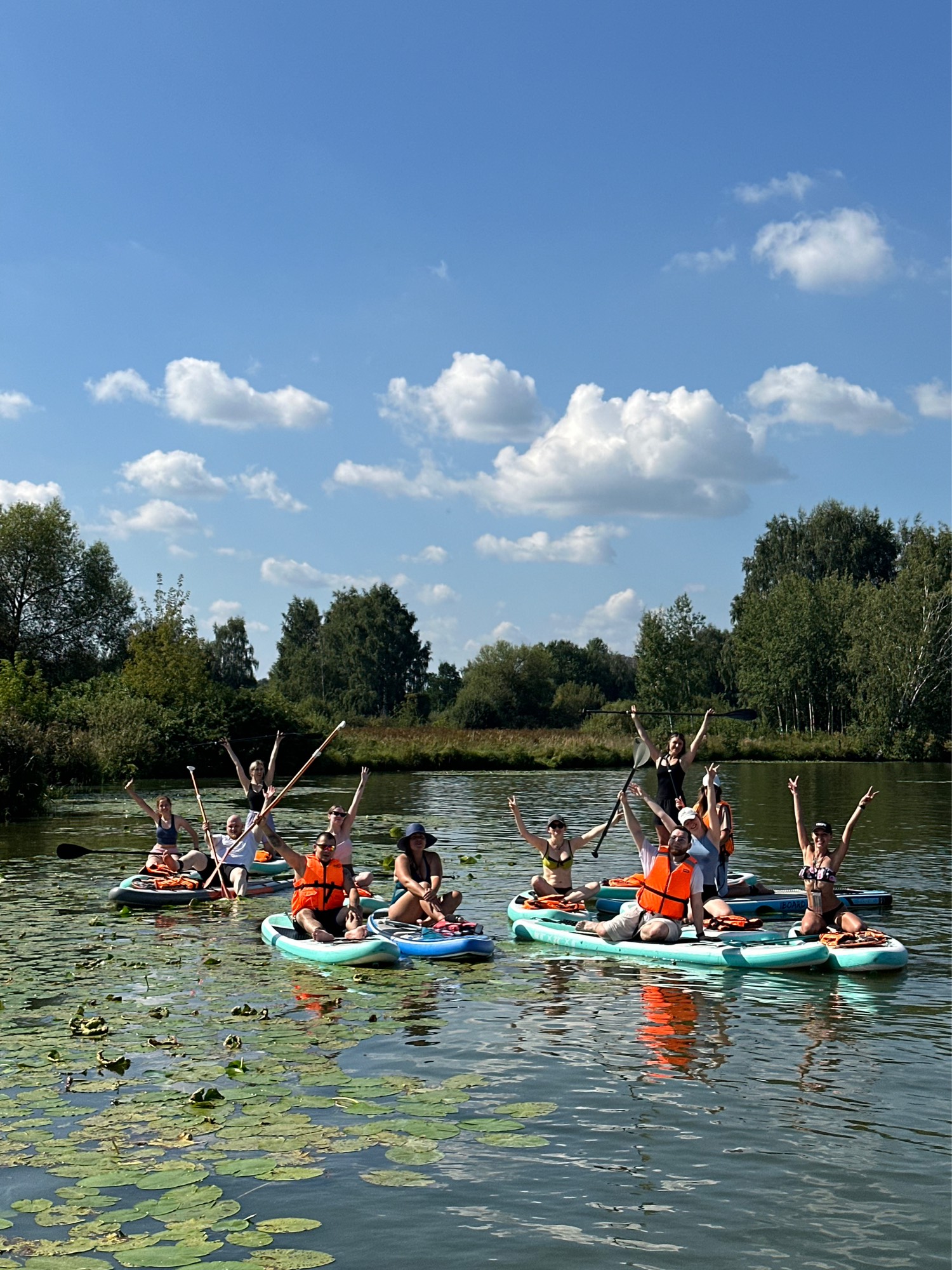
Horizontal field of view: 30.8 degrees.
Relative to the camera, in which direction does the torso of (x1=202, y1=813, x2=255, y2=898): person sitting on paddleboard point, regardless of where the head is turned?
toward the camera

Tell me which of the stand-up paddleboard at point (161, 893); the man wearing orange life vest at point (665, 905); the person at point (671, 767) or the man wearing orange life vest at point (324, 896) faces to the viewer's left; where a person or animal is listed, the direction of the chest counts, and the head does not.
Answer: the stand-up paddleboard

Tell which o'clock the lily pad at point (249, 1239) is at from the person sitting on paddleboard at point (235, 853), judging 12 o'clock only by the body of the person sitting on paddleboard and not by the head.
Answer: The lily pad is roughly at 12 o'clock from the person sitting on paddleboard.

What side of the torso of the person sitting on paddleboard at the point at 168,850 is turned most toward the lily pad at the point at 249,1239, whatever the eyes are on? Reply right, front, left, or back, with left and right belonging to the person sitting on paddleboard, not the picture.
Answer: front

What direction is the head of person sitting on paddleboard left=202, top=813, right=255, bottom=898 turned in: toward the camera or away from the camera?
toward the camera

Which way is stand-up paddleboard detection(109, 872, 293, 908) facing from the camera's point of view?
to the viewer's left

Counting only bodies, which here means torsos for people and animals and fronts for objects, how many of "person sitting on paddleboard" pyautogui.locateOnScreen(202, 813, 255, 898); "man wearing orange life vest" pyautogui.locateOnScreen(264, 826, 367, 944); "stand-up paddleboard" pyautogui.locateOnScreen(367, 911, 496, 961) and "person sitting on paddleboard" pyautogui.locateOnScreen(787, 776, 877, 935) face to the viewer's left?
0

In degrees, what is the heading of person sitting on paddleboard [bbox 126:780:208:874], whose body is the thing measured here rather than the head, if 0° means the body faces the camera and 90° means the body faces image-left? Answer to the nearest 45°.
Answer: approximately 0°

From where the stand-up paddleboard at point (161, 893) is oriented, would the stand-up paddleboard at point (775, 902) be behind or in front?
behind

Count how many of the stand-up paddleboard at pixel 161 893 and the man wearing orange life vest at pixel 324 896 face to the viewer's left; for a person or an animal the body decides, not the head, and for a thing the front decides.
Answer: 1

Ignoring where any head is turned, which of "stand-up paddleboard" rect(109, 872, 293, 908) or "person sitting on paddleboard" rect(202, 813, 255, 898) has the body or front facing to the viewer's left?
the stand-up paddleboard

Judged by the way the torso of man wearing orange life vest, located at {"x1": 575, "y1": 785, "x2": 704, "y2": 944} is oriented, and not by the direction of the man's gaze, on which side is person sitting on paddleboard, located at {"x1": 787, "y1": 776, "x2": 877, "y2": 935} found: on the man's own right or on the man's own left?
on the man's own left
